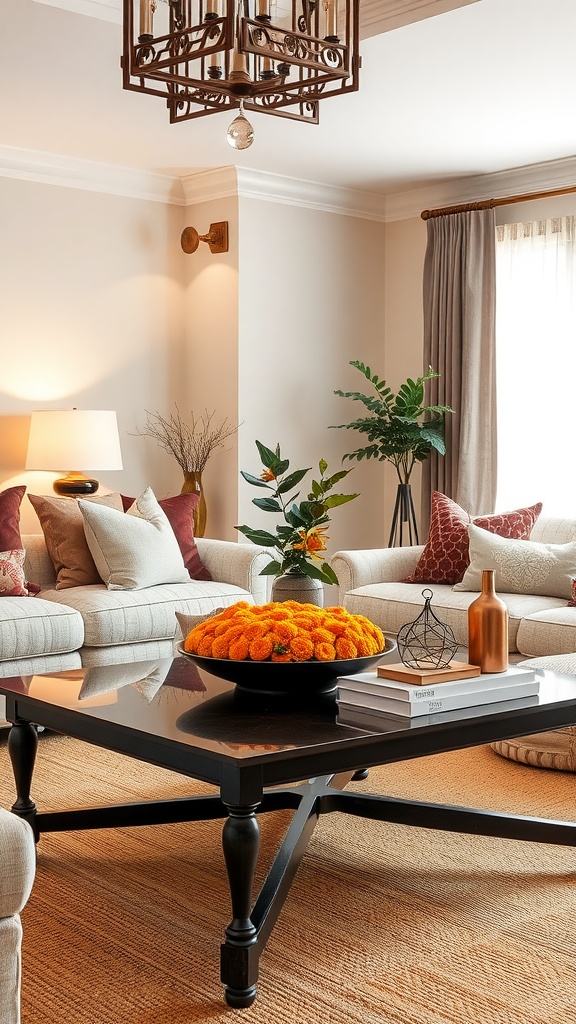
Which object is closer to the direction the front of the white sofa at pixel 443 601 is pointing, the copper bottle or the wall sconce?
the copper bottle

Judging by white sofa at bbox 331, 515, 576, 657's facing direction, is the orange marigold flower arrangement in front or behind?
in front

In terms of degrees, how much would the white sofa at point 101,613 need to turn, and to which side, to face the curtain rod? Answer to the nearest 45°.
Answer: approximately 90° to its left

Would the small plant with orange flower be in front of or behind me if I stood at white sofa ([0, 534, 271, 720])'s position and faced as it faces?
in front

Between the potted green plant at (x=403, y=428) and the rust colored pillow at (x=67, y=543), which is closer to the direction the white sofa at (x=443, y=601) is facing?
the rust colored pillow

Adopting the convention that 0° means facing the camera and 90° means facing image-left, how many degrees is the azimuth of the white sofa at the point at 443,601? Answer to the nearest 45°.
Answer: approximately 45°

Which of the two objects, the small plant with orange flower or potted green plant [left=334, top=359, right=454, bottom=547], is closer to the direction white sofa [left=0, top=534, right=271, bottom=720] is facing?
the small plant with orange flower

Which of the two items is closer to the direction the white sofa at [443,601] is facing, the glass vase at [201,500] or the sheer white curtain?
the glass vase

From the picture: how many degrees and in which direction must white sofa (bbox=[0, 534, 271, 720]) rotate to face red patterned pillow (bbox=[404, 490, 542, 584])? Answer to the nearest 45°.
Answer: approximately 45° to its left

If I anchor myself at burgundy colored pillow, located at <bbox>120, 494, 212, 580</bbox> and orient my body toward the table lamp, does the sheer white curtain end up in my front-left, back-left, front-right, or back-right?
back-right

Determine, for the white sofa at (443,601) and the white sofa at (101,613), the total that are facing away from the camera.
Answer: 0

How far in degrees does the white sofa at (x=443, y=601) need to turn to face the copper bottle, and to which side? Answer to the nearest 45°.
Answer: approximately 45° to its left
